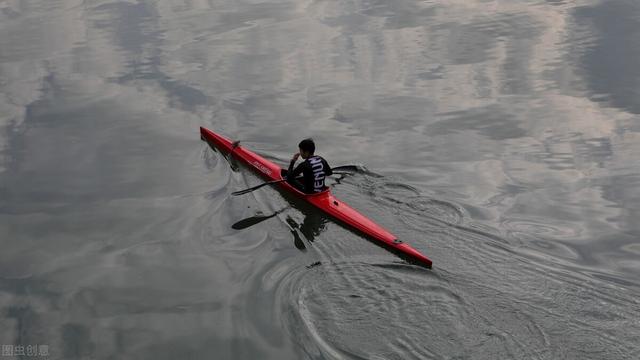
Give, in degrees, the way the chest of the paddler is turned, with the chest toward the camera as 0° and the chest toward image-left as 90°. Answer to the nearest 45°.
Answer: approximately 135°
